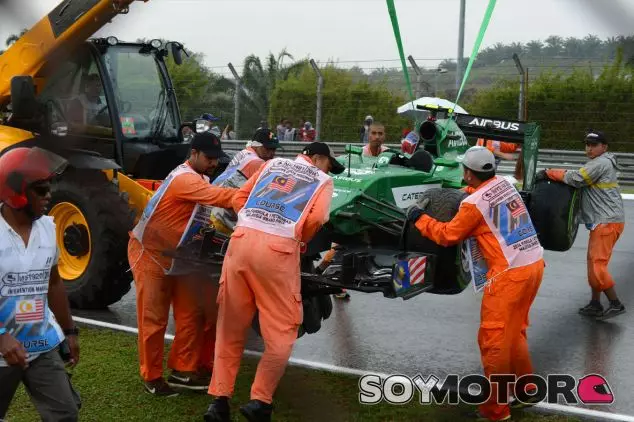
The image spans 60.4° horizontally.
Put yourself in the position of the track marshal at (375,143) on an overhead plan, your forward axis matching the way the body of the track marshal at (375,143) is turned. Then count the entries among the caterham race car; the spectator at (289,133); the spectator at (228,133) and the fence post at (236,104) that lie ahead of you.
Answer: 1

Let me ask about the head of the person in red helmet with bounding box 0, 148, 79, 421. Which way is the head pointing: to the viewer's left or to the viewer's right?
to the viewer's right

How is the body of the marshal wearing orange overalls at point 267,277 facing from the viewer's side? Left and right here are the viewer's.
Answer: facing away from the viewer and to the right of the viewer

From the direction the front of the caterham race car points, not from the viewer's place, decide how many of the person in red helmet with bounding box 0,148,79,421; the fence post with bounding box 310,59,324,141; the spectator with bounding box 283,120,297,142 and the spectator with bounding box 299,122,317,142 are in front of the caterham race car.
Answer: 1

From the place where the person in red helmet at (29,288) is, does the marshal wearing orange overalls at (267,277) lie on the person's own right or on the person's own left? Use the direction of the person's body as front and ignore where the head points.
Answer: on the person's own left

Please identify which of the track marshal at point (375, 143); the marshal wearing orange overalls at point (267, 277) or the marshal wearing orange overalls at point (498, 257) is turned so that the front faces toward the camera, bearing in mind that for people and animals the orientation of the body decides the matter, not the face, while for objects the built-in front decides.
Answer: the track marshal

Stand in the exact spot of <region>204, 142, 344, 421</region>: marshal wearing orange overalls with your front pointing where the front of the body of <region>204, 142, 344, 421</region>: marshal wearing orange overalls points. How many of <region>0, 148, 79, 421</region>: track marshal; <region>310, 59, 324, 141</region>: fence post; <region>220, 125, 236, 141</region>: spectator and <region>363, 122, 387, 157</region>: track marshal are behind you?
1
